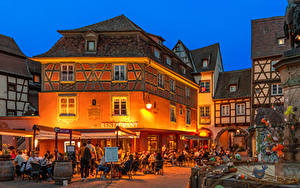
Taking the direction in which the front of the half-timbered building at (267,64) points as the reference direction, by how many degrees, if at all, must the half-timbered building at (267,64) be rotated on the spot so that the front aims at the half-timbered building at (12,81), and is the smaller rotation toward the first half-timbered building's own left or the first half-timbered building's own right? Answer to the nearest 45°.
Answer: approximately 45° to the first half-timbered building's own right

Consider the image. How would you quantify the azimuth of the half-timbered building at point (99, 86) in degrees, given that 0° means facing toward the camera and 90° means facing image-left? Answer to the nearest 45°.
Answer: approximately 0°

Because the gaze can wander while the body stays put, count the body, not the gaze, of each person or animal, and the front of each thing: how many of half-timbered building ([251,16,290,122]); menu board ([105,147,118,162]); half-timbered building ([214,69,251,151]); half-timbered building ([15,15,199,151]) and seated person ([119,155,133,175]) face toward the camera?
4

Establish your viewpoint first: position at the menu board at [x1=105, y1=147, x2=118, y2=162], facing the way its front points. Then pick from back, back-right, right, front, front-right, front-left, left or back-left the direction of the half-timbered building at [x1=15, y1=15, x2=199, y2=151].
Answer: back
